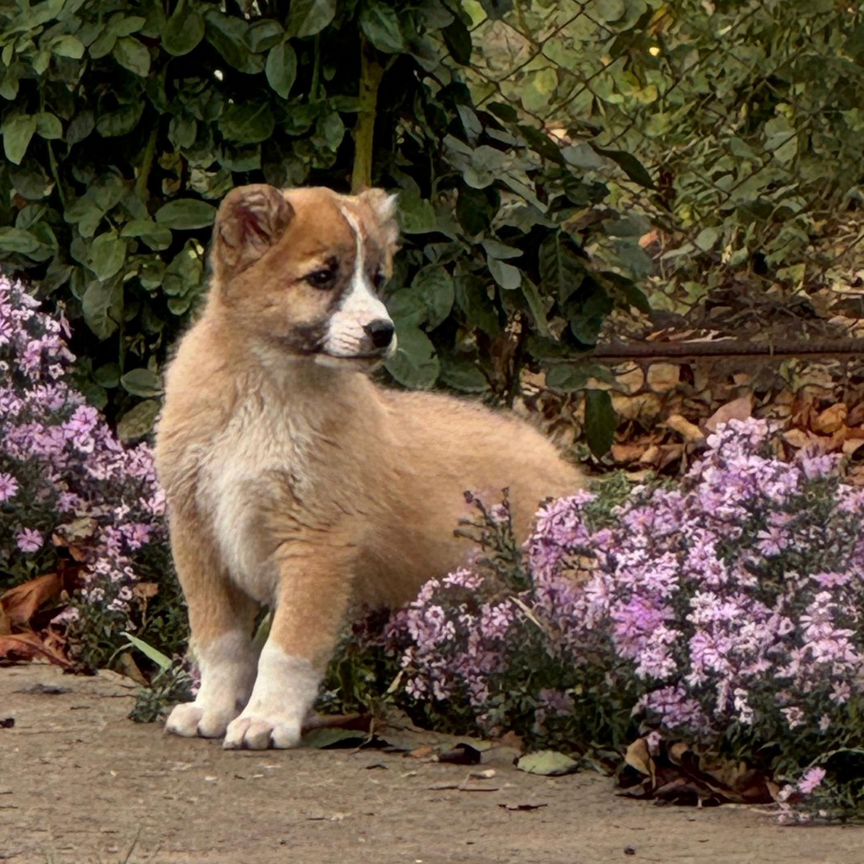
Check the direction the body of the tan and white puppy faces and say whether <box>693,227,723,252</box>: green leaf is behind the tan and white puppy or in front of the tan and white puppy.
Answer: behind

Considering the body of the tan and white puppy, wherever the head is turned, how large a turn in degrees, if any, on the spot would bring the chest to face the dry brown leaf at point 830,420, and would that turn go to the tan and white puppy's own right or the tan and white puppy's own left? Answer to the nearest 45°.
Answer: approximately 180°

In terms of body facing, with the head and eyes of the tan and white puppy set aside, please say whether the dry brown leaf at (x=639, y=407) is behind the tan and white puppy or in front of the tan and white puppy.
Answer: behind

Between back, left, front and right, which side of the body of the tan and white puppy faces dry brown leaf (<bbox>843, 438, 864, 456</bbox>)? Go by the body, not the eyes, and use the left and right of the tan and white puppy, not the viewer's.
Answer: back

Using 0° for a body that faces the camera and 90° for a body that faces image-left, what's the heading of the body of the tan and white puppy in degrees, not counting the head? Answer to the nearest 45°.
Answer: approximately 45°

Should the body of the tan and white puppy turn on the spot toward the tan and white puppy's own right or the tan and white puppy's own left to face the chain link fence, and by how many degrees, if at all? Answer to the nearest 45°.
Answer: approximately 180°

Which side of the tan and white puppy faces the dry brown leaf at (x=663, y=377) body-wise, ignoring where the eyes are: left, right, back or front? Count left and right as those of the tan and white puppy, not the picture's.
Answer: back

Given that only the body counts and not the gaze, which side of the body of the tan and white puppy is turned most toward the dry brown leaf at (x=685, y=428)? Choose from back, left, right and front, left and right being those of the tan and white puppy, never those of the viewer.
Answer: back

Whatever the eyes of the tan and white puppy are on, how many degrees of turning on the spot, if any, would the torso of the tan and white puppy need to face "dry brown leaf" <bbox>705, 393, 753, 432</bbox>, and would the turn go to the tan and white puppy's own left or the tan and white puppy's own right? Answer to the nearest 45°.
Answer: approximately 180°
